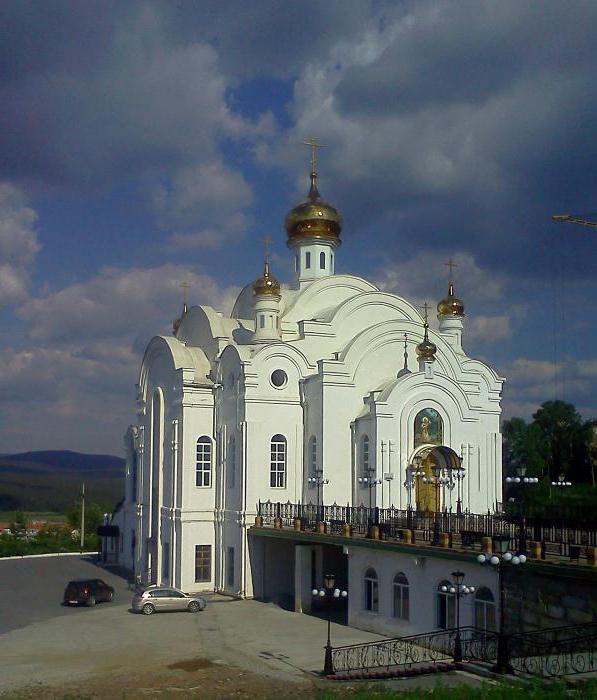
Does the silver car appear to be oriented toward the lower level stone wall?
no

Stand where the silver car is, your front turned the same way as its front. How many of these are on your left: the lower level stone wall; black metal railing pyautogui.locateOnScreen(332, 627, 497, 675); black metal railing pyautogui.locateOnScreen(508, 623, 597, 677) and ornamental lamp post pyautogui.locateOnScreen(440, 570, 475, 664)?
0

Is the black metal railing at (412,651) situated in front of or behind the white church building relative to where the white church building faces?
in front

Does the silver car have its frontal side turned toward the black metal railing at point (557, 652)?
no

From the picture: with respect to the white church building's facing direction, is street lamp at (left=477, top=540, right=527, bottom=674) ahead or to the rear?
ahead

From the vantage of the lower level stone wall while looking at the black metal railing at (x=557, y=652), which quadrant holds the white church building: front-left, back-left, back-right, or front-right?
back-right

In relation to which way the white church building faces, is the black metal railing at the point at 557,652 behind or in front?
in front

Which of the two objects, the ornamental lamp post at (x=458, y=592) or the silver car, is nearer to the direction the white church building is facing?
the ornamental lamp post

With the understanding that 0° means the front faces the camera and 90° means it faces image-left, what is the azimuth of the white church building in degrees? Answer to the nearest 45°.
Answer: approximately 315°
